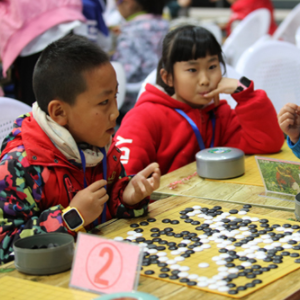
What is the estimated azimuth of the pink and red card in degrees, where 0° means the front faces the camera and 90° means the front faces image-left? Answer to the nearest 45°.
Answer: approximately 0°

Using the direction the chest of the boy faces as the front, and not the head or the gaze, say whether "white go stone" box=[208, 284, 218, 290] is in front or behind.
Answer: in front

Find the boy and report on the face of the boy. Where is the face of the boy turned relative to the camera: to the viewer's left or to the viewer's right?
to the viewer's right

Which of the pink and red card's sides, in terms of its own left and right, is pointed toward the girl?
back

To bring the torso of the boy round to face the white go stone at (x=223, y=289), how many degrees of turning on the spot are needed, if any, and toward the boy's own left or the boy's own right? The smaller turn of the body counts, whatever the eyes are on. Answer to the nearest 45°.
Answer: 0° — they already face it
